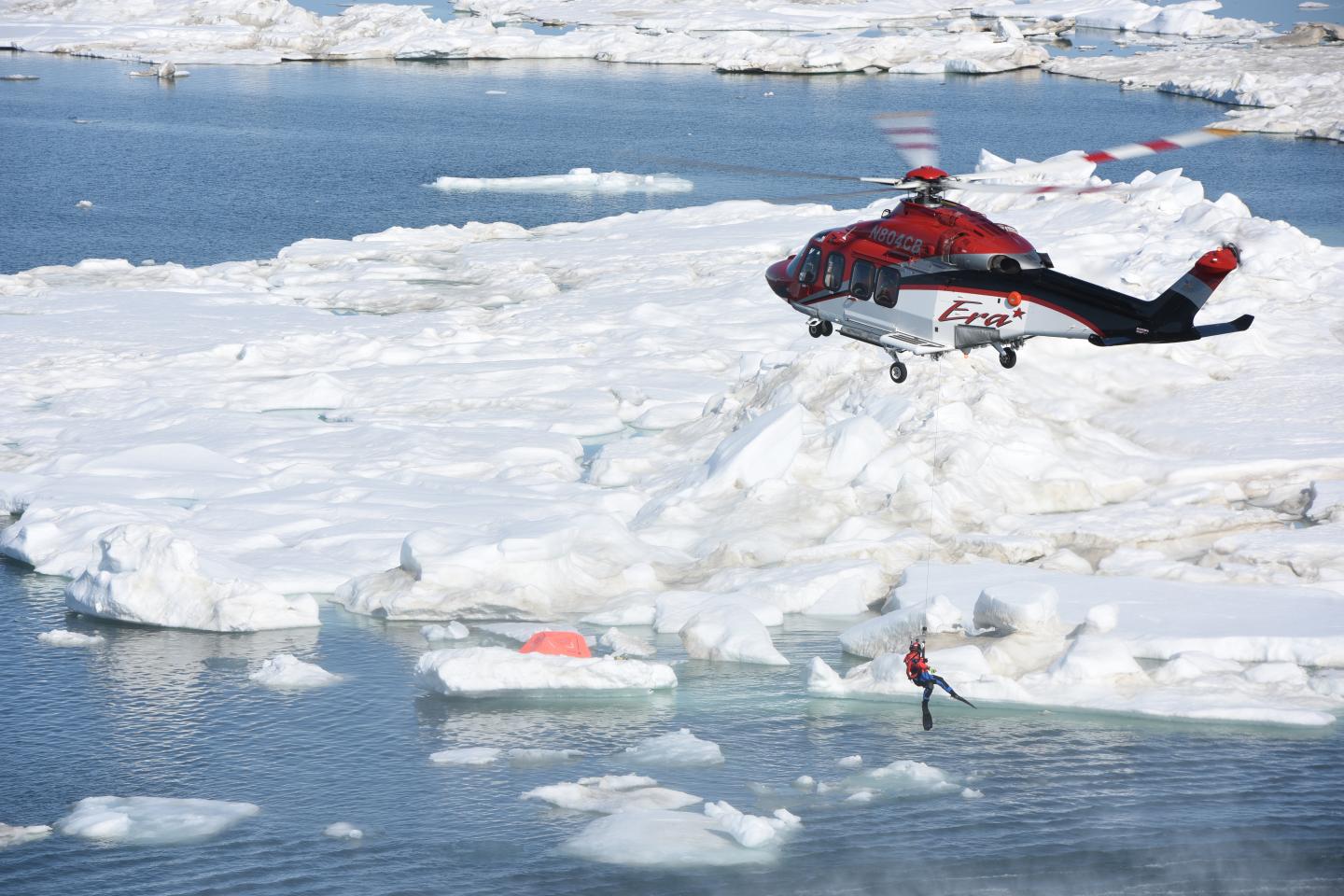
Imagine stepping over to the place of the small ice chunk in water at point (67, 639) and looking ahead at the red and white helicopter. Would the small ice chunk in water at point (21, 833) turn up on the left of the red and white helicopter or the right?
right

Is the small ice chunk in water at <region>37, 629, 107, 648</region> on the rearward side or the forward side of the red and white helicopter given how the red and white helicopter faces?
on the forward side

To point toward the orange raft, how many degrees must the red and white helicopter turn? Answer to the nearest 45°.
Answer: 0° — it already faces it

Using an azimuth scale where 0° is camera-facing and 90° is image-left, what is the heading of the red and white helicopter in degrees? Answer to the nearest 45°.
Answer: approximately 135°

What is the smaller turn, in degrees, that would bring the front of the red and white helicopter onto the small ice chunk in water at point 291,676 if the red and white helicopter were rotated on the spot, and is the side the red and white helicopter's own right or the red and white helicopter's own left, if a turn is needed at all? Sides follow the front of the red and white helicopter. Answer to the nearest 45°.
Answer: approximately 45° to the red and white helicopter's own left

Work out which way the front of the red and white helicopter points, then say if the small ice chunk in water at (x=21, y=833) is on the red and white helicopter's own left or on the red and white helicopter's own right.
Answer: on the red and white helicopter's own left

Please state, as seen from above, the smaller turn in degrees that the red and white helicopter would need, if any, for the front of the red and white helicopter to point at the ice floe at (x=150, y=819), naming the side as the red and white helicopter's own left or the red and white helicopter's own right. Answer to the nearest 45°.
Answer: approximately 45° to the red and white helicopter's own left
